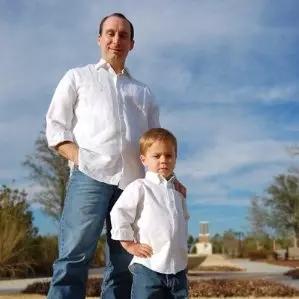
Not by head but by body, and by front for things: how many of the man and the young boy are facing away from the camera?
0

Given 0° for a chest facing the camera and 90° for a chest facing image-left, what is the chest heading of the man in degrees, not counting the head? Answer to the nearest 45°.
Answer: approximately 315°

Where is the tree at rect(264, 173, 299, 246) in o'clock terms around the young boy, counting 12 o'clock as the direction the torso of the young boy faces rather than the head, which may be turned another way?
The tree is roughly at 8 o'clock from the young boy.

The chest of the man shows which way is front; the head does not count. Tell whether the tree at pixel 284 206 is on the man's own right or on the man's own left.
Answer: on the man's own left

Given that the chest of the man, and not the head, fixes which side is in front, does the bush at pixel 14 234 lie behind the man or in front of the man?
behind
